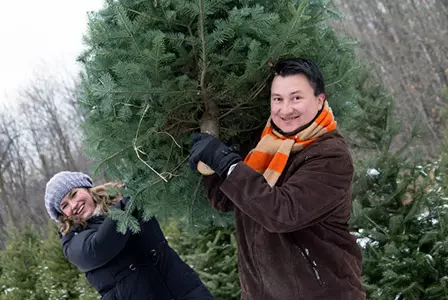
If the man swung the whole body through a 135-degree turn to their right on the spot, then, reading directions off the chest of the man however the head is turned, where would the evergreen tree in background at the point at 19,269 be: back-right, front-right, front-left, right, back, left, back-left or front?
front-left

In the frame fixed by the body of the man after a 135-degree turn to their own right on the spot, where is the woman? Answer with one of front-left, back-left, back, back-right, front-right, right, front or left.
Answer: front-left

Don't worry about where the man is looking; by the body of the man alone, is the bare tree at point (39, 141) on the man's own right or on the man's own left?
on the man's own right

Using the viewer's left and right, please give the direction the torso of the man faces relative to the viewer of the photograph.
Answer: facing the viewer and to the left of the viewer

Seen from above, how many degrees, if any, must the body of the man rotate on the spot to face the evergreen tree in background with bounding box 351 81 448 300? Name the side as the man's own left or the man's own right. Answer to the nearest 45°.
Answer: approximately 135° to the man's own right
